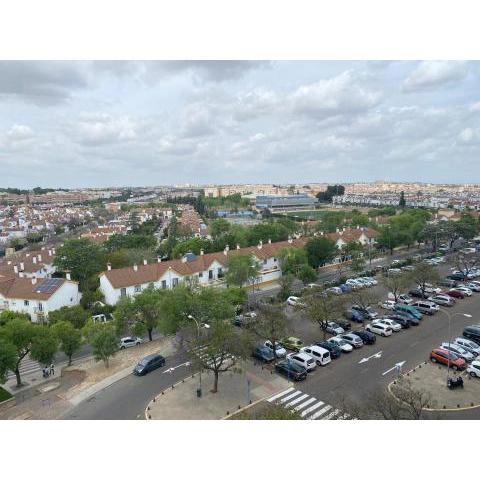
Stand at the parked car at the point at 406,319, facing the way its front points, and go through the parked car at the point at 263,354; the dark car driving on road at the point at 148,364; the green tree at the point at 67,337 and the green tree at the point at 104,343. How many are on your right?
4

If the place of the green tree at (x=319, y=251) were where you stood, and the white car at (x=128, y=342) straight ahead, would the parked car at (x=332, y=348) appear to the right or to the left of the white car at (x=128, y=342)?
left

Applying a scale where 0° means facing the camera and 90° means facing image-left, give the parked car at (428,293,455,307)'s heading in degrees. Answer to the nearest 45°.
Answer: approximately 135°

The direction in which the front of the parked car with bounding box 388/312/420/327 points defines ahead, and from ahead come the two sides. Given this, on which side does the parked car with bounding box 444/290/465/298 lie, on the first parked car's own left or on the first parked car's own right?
on the first parked car's own left

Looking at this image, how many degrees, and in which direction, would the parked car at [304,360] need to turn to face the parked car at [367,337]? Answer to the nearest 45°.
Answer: approximately 90° to its right

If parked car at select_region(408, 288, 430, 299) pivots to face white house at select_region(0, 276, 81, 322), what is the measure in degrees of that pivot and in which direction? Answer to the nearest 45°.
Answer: approximately 90° to its right
